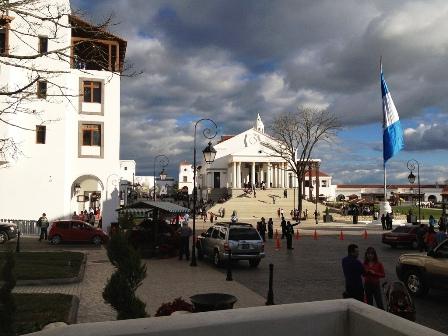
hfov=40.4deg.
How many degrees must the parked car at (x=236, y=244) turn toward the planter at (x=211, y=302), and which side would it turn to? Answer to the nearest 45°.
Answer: approximately 135° to its left

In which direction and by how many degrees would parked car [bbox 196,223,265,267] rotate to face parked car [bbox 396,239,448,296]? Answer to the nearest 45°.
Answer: approximately 180°

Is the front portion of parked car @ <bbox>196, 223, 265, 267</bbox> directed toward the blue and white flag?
no

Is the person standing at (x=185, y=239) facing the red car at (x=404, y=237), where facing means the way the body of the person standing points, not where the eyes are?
no

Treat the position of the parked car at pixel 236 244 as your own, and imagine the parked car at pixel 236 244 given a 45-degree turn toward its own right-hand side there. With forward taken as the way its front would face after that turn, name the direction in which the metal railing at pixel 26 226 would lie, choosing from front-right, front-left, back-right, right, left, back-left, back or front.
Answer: front-left
